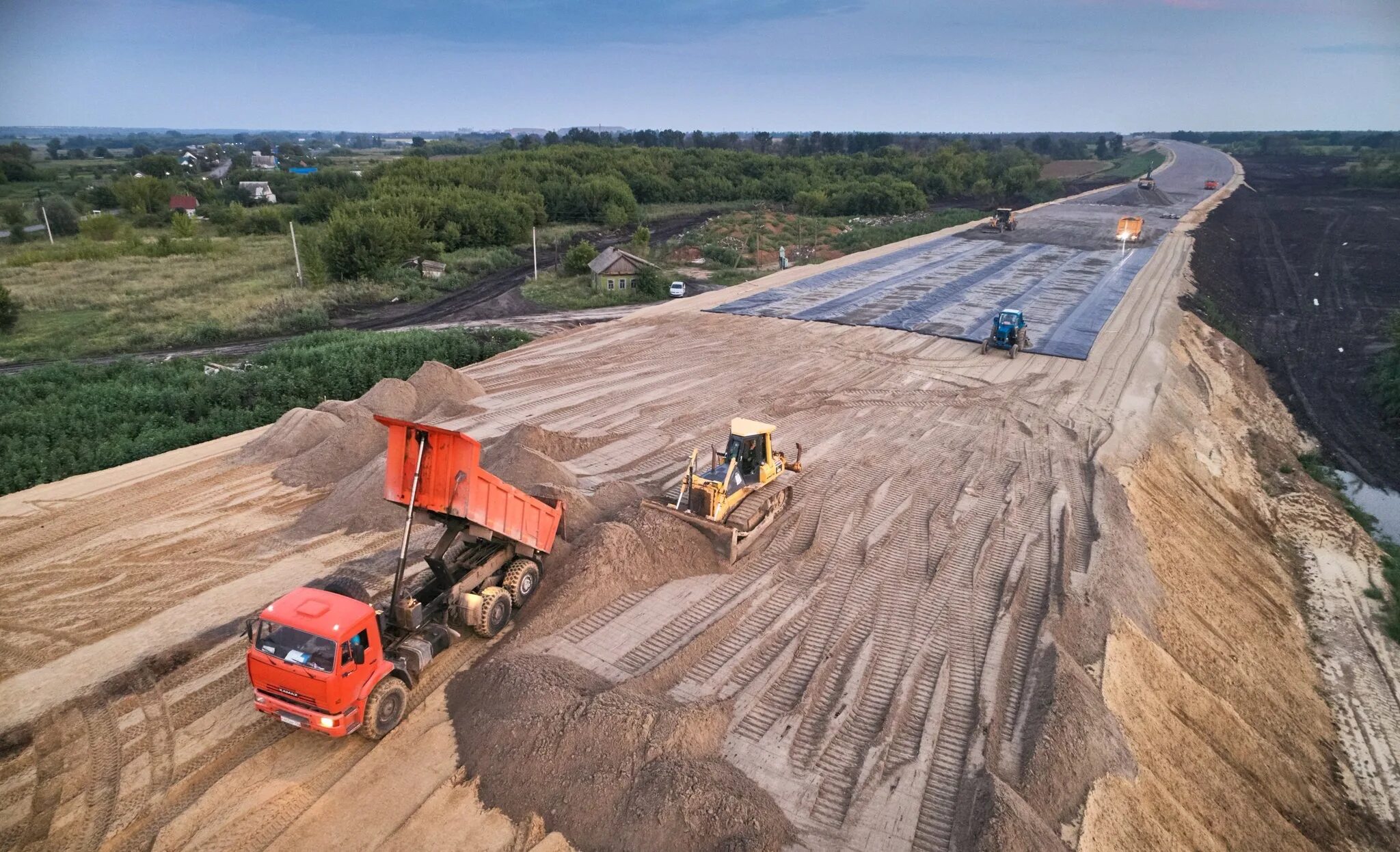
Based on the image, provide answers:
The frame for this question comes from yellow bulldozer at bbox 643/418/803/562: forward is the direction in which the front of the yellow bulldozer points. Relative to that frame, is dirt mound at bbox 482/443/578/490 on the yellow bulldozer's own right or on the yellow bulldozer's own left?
on the yellow bulldozer's own right

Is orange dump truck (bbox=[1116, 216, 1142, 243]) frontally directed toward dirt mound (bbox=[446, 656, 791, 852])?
yes

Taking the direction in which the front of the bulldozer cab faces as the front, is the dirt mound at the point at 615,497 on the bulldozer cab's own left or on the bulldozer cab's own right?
on the bulldozer cab's own right

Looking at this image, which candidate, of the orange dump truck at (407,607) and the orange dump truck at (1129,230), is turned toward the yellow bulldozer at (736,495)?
the orange dump truck at (1129,230)

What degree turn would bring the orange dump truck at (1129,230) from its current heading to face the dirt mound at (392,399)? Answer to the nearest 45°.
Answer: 0° — it already faces it

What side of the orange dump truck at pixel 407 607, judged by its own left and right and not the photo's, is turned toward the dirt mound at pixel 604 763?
left

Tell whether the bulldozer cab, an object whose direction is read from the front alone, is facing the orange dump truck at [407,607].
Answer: yes

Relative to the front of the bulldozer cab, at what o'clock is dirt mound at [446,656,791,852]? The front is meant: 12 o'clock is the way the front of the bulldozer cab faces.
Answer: The dirt mound is roughly at 11 o'clock from the bulldozer cab.

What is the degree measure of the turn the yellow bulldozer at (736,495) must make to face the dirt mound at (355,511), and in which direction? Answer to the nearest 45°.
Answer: approximately 45° to its right

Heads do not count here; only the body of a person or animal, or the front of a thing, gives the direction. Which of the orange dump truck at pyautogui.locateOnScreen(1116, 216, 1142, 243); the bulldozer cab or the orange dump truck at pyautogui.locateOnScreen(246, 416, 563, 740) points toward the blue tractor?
the orange dump truck at pyautogui.locateOnScreen(1116, 216, 1142, 243)
